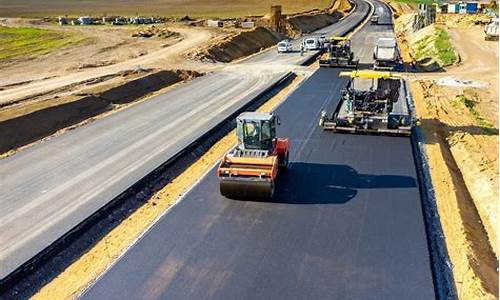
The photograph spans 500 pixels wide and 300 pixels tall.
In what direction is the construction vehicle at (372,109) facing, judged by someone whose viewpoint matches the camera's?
facing away from the viewer

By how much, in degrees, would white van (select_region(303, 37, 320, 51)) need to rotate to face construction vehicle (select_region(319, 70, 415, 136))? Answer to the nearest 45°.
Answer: approximately 45° to its left

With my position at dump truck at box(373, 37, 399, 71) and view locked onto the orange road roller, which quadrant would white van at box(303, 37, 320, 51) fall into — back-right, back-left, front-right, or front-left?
back-right

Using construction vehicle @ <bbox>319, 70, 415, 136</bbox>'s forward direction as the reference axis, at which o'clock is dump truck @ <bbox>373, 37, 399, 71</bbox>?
The dump truck is roughly at 12 o'clock from the construction vehicle.

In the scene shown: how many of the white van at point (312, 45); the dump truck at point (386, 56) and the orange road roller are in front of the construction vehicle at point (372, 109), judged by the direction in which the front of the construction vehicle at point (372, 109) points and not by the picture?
2

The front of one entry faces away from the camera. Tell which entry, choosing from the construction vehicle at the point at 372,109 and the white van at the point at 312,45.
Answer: the construction vehicle

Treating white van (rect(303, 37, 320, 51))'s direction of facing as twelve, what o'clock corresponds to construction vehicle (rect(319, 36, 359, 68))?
The construction vehicle is roughly at 10 o'clock from the white van.

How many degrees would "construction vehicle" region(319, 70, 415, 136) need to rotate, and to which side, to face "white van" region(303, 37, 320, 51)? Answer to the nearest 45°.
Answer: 0° — it already faces it

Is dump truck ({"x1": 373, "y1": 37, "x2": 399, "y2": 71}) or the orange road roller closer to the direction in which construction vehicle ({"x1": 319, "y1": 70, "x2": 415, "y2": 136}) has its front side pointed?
the dump truck

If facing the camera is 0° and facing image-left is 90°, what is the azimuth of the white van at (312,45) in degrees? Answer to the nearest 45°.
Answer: approximately 45°
